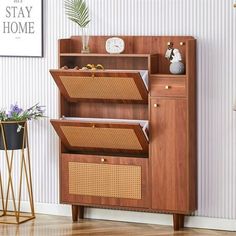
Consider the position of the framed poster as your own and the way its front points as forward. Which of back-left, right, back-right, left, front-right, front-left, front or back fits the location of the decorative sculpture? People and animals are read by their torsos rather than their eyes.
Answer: front-left

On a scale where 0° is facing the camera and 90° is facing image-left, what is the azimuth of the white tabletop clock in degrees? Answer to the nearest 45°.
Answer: approximately 0°

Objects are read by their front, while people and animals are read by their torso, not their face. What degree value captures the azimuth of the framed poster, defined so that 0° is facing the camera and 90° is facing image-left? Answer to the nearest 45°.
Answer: approximately 0°

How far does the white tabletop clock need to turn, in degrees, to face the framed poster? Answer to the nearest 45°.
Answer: approximately 135° to its right

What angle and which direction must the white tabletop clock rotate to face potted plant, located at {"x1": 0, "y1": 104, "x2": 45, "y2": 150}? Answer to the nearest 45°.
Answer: approximately 90° to its right

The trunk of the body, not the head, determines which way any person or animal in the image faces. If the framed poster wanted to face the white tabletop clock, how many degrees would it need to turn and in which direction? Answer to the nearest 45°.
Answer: approximately 45° to its left
